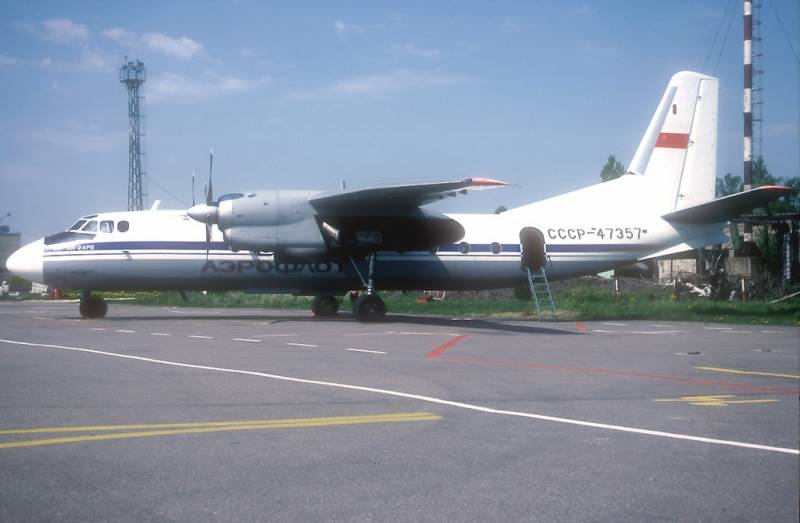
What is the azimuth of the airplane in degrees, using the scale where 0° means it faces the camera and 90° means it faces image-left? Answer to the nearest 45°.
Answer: approximately 90°

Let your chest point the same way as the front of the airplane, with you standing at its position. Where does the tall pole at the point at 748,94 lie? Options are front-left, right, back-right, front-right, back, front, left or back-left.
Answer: back-right
